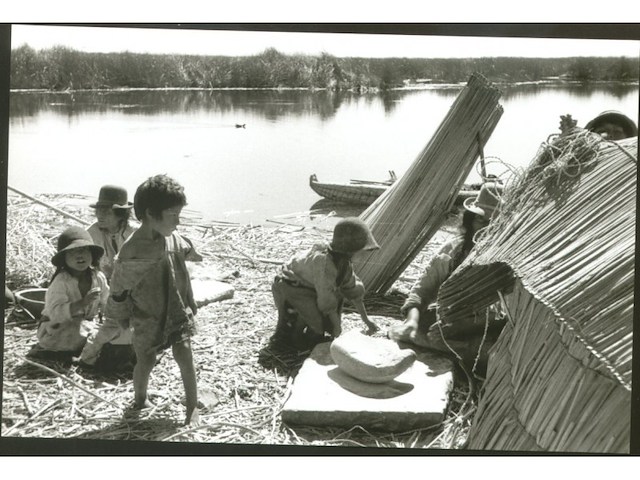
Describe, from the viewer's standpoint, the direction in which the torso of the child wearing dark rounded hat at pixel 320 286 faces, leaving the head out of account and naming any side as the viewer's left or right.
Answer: facing to the right of the viewer

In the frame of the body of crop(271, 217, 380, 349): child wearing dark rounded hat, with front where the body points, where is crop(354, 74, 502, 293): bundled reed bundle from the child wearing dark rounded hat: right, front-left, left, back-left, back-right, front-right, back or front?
front-left

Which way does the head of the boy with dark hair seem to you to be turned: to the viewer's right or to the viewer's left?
to the viewer's right

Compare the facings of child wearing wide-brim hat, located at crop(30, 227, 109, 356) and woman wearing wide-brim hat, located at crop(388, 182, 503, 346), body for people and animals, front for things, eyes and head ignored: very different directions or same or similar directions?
very different directions

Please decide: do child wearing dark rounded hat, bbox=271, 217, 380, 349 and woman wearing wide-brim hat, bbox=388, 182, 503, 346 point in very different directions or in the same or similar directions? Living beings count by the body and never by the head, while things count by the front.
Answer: very different directions

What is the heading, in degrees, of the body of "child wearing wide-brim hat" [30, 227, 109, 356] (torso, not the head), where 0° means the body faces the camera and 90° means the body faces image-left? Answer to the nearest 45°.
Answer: approximately 315°

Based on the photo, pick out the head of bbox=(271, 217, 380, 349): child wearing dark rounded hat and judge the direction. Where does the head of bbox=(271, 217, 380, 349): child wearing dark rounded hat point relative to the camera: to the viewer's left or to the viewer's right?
to the viewer's right

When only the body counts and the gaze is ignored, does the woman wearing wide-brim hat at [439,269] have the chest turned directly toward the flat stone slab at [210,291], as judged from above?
yes

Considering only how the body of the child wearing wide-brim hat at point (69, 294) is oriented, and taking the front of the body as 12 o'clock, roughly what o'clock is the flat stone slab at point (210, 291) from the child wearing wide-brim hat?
The flat stone slab is roughly at 10 o'clock from the child wearing wide-brim hat.

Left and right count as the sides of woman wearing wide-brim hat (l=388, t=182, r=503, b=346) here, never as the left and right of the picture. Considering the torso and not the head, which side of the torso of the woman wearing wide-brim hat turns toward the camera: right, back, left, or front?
left

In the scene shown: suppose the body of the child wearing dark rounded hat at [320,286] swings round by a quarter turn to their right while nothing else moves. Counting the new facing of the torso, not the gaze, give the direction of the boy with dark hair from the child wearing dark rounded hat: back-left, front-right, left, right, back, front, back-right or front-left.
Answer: front-right

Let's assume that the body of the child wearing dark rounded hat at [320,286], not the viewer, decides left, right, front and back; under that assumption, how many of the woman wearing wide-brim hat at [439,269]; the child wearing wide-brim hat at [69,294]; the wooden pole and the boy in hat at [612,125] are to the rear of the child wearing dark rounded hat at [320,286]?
2

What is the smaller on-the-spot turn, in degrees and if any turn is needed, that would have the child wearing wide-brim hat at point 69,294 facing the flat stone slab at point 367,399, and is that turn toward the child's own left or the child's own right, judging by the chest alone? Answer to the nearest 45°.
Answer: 0° — they already face it

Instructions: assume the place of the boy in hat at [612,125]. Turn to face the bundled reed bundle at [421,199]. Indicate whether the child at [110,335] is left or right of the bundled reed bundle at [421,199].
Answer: left
